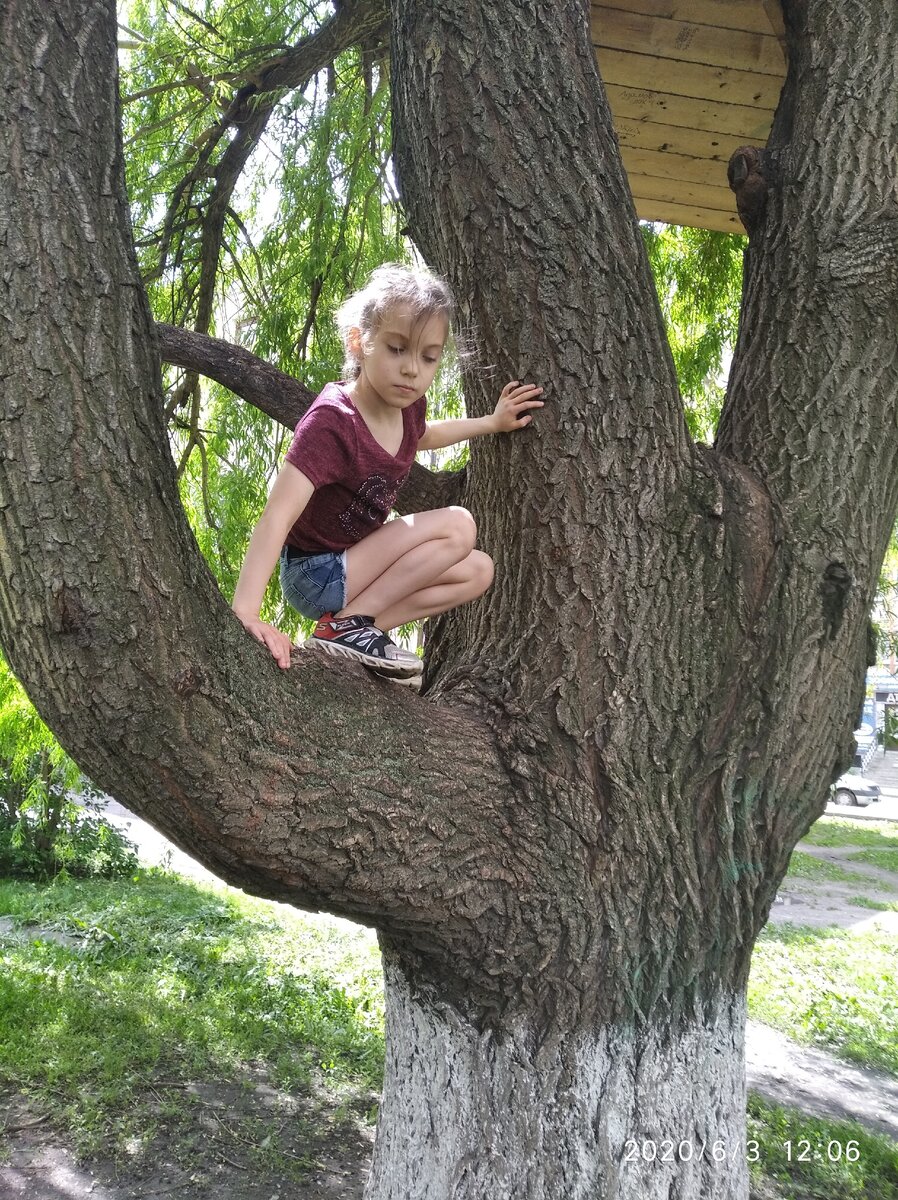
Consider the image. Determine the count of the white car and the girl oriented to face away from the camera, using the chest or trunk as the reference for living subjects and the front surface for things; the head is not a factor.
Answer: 0

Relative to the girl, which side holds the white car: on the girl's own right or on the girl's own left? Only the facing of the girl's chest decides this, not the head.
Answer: on the girl's own left

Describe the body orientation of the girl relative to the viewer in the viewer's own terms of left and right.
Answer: facing the viewer and to the right of the viewer

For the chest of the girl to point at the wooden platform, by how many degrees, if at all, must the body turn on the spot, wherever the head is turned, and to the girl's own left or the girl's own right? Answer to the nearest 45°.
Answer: approximately 90° to the girl's own left
